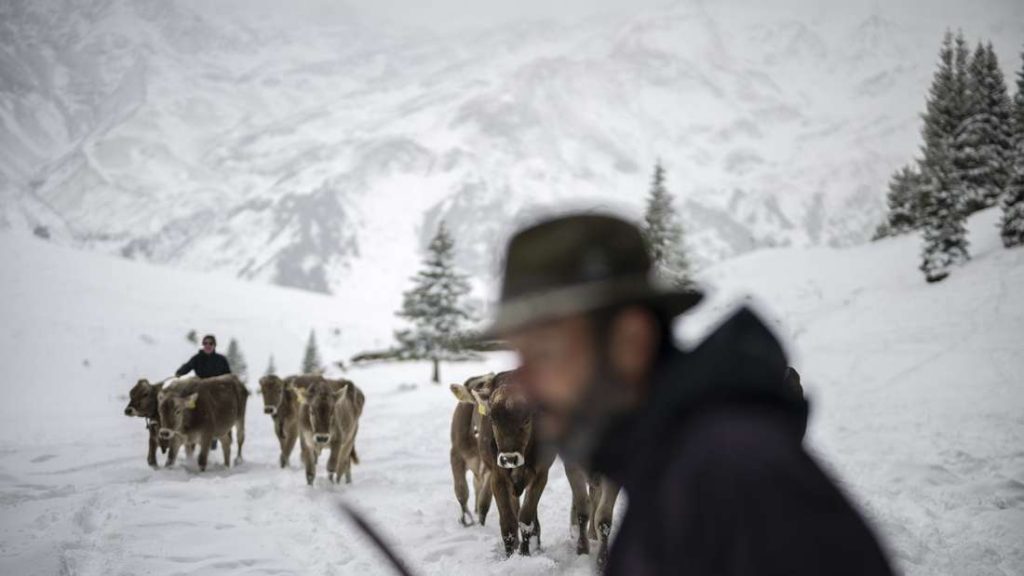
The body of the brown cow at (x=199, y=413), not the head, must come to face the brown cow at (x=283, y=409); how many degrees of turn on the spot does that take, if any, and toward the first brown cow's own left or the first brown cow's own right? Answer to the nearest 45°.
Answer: approximately 135° to the first brown cow's own left

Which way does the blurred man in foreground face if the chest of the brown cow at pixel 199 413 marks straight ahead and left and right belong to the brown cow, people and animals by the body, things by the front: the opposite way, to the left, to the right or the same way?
to the right

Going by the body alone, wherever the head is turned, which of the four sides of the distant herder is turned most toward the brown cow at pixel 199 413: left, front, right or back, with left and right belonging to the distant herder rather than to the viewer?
front

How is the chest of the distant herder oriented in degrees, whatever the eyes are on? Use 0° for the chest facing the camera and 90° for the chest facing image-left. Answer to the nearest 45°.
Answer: approximately 0°

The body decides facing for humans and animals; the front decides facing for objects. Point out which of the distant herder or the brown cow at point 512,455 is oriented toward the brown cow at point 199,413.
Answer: the distant herder

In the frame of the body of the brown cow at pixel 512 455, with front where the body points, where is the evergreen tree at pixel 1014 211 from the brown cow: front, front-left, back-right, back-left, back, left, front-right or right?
back-left

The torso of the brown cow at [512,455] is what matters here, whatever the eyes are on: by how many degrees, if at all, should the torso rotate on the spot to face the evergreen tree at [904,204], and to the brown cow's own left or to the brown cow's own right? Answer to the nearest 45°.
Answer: approximately 135° to the brown cow's own left

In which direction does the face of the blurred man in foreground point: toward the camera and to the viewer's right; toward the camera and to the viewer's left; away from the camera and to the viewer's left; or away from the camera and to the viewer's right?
toward the camera and to the viewer's left

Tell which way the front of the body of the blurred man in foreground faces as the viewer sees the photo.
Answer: to the viewer's left

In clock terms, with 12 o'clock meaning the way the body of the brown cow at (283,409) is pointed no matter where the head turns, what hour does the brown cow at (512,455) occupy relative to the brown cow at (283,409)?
the brown cow at (512,455) is roughly at 10 o'clock from the brown cow at (283,409).

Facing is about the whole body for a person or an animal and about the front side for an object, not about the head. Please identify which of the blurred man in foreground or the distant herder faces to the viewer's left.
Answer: the blurred man in foreground

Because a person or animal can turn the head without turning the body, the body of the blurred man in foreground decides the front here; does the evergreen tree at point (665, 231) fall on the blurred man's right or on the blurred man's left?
on the blurred man's right

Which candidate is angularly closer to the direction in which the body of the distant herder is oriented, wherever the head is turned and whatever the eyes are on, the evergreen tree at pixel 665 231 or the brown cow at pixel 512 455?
the brown cow

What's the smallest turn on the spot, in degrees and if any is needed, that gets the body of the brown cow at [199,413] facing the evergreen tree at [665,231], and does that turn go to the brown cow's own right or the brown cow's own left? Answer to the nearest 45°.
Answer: approximately 180°
